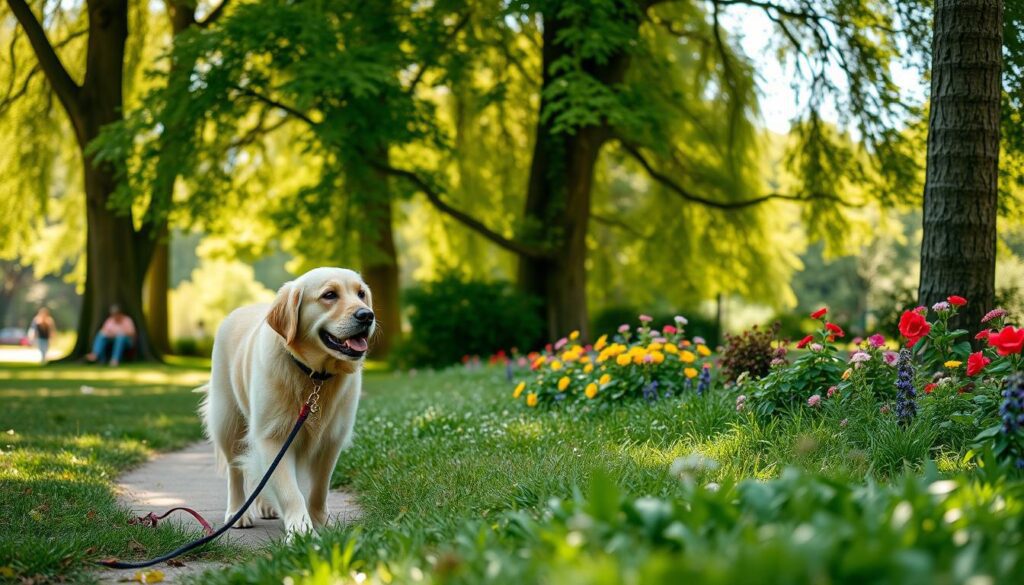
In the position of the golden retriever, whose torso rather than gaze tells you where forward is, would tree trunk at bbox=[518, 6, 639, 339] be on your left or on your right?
on your left

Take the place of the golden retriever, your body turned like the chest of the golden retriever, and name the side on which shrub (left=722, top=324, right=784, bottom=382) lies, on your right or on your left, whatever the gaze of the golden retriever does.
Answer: on your left

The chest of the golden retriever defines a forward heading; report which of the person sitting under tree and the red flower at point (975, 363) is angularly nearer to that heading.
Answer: the red flower

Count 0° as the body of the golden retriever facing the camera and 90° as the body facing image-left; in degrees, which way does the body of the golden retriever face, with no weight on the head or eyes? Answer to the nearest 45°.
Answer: approximately 315°

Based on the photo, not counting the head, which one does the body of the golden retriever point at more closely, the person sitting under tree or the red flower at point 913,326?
the red flower

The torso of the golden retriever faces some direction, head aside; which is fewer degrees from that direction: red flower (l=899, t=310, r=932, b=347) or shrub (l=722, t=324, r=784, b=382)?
the red flower

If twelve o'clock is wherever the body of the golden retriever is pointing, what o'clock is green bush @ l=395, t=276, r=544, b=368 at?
The green bush is roughly at 8 o'clock from the golden retriever.
